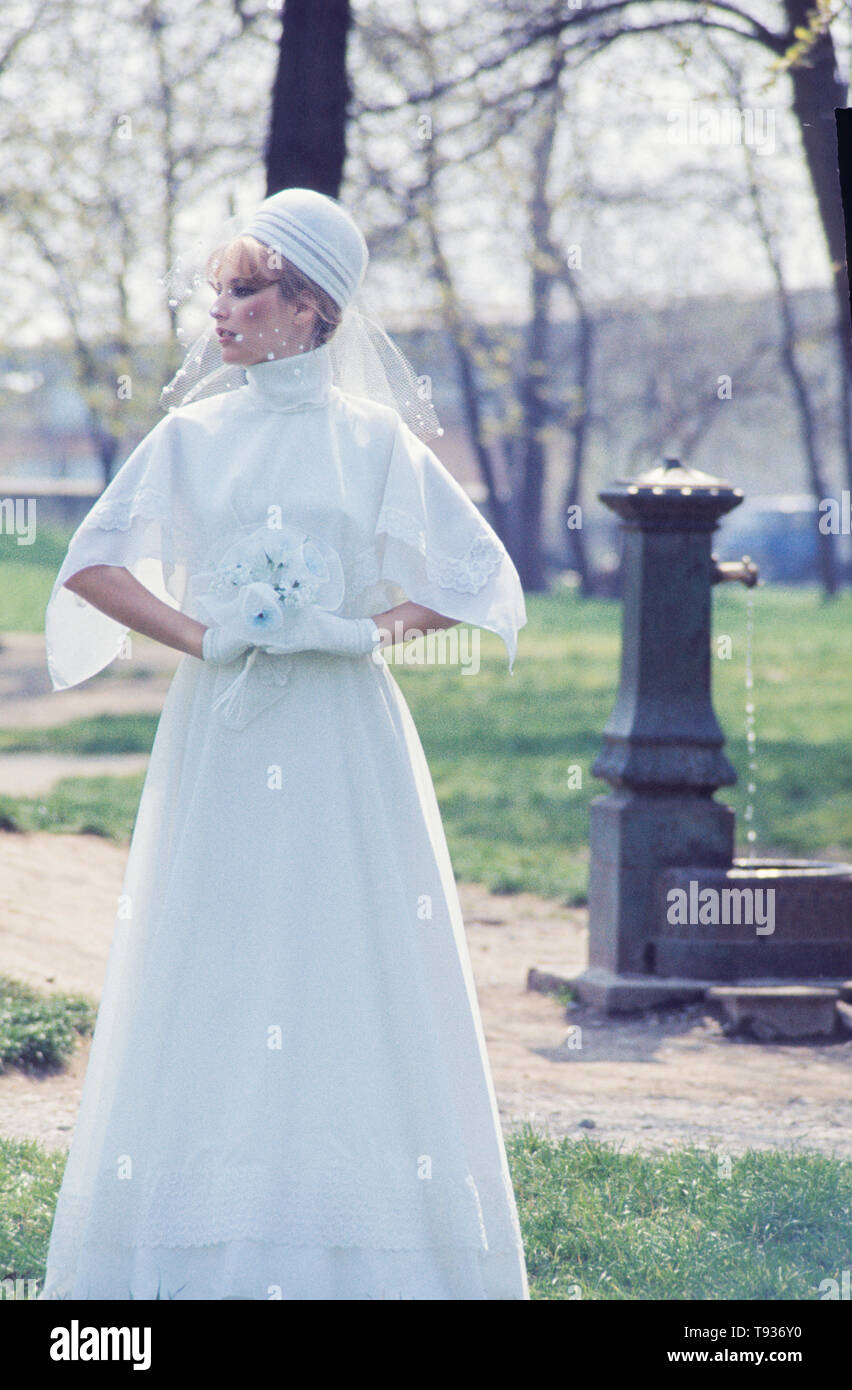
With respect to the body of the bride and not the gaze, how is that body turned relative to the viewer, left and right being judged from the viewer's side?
facing the viewer

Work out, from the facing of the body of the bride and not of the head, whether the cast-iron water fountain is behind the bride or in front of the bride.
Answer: behind

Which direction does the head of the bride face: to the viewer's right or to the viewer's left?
to the viewer's left

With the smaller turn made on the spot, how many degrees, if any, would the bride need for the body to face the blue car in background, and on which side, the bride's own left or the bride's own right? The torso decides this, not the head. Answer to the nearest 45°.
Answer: approximately 180°
